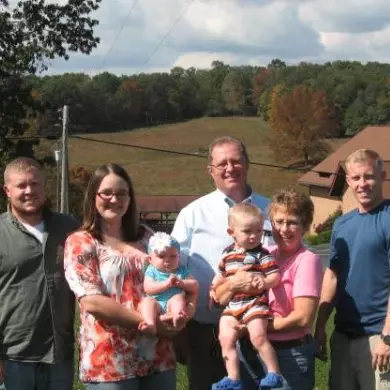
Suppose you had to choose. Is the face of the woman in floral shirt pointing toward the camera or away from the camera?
toward the camera

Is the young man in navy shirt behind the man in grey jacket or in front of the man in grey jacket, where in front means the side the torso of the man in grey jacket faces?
in front

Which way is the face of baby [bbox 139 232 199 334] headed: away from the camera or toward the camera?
toward the camera

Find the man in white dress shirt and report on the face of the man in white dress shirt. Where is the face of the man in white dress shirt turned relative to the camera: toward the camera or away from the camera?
toward the camera

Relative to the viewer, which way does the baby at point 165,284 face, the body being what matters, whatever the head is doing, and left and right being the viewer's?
facing the viewer

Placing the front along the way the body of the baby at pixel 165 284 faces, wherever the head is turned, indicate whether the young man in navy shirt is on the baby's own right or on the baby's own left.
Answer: on the baby's own left

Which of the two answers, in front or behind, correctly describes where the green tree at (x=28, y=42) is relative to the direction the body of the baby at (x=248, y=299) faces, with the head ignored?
behind

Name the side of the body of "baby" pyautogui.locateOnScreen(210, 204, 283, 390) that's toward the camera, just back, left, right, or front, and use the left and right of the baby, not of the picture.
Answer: front

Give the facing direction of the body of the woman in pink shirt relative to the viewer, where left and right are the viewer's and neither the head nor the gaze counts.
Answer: facing the viewer and to the left of the viewer

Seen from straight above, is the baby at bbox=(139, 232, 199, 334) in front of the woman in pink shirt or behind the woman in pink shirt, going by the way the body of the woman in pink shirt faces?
in front

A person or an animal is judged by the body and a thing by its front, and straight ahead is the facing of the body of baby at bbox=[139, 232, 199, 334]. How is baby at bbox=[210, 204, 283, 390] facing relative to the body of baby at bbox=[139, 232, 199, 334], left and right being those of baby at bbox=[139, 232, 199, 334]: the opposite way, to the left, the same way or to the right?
the same way

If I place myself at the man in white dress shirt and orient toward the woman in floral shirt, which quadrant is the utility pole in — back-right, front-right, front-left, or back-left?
back-right

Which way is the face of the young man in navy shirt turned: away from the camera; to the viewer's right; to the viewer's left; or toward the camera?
toward the camera

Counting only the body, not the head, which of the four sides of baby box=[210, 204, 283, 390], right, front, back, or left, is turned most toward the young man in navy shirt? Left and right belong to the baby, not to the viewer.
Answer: left

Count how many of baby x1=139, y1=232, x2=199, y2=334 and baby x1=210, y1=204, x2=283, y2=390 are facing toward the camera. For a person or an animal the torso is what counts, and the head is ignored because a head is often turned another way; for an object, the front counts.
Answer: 2

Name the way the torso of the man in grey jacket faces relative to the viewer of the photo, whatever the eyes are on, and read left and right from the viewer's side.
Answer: facing the viewer and to the right of the viewer
